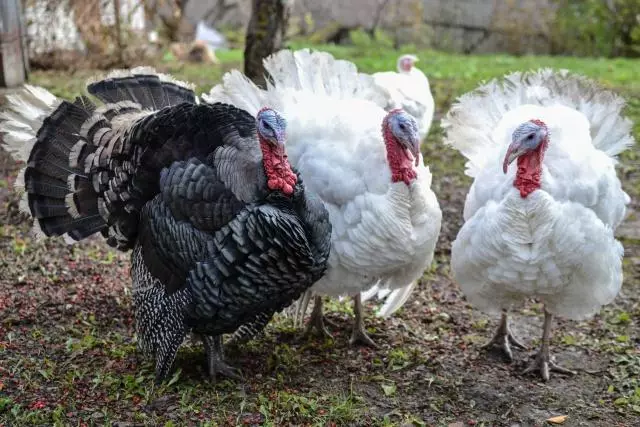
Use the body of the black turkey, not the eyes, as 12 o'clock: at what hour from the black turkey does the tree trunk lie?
The tree trunk is roughly at 8 o'clock from the black turkey.

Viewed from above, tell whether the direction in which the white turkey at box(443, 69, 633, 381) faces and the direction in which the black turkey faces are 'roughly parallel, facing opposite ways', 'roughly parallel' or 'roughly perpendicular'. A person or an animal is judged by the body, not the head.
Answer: roughly perpendicular

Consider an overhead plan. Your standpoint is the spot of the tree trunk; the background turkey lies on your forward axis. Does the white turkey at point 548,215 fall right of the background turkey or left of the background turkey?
right

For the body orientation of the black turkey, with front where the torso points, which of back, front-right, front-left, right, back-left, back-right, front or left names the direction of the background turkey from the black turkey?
left

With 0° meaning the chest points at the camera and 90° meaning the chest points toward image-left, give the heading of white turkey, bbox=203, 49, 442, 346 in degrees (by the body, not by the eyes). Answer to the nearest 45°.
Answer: approximately 315°

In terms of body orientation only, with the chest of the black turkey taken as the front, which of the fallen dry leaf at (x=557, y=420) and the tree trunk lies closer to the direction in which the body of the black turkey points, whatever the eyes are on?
the fallen dry leaf

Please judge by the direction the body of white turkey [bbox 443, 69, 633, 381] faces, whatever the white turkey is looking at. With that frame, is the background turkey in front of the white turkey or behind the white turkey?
behind

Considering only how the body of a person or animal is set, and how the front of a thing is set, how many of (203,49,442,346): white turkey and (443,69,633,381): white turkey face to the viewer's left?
0

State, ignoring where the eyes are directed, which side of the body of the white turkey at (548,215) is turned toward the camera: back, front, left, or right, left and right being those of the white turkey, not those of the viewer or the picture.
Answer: front

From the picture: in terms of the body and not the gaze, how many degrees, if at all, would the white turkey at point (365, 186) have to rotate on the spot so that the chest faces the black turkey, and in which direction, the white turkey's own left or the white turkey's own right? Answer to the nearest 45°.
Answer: approximately 135° to the white turkey's own right

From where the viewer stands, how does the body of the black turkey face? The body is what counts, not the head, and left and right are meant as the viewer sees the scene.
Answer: facing the viewer and to the right of the viewer

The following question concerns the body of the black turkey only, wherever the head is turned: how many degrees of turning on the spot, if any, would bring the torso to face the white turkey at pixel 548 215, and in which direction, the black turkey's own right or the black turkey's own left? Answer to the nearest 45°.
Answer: approximately 45° to the black turkey's own left
